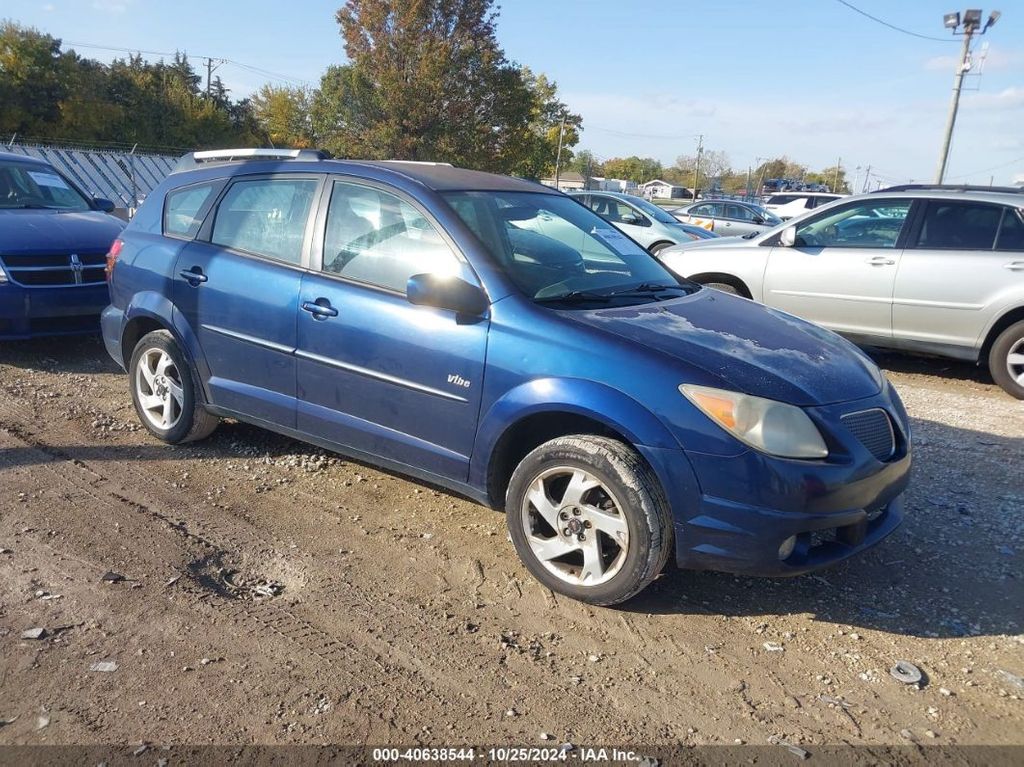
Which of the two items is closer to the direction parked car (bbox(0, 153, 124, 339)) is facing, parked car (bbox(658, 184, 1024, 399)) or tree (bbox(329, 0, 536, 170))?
the parked car

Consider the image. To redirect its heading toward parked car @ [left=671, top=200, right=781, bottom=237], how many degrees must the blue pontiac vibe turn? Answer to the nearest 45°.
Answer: approximately 135° to its left

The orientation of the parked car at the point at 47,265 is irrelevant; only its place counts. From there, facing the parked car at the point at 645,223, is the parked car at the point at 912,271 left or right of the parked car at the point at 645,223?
right

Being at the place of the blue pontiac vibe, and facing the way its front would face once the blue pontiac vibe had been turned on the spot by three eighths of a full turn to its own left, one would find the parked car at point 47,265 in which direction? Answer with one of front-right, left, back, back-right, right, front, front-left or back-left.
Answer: front-left

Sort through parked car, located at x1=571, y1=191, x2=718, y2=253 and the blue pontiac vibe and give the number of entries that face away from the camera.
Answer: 0

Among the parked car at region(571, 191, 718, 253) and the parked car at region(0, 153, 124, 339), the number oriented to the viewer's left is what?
0

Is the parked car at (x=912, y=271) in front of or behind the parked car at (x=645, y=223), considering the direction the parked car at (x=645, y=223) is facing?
in front

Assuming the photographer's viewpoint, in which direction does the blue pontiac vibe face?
facing the viewer and to the right of the viewer

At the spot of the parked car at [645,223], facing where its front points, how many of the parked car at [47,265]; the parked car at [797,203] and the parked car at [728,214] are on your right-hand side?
1

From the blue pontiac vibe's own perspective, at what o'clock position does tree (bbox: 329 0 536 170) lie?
The tree is roughly at 7 o'clock from the blue pontiac vibe.

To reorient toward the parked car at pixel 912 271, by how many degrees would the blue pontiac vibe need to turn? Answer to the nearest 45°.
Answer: approximately 90° to its left
